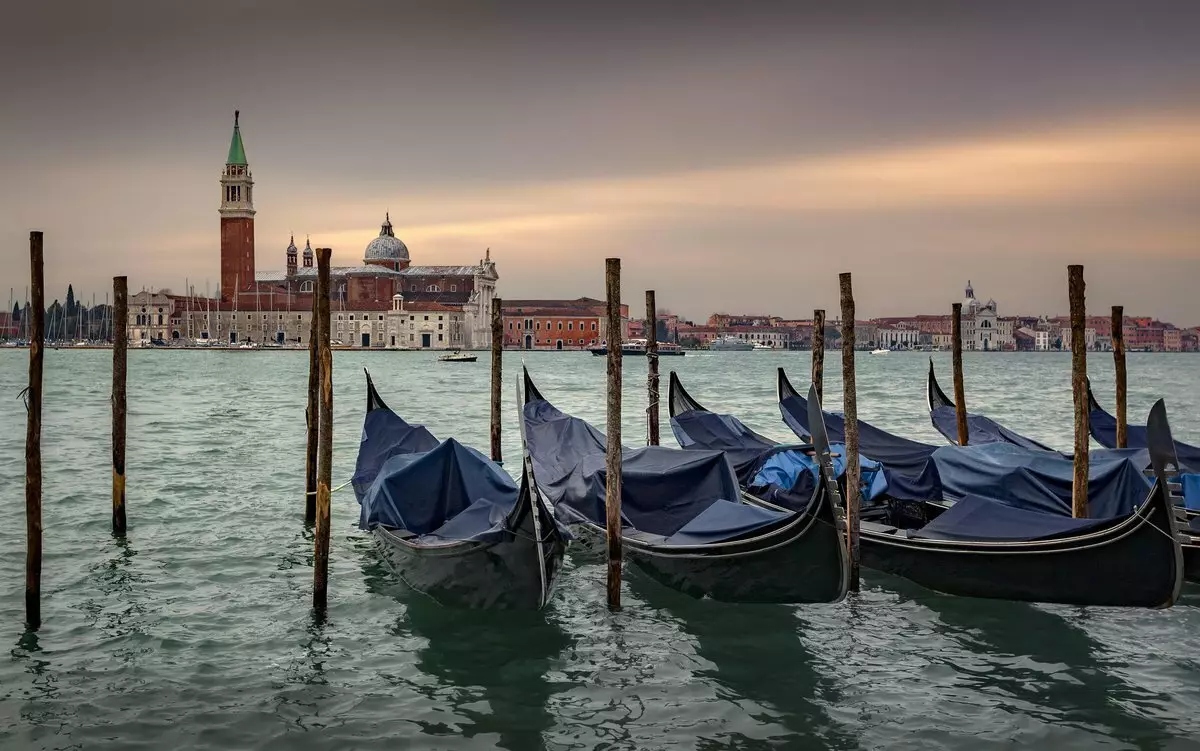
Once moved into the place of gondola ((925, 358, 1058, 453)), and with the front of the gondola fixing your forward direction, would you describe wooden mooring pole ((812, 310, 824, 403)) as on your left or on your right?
on your right

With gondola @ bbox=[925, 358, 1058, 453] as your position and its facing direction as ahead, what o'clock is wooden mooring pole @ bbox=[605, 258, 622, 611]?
The wooden mooring pole is roughly at 2 o'clock from the gondola.

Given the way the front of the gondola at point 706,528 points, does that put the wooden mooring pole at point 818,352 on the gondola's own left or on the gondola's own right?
on the gondola's own left
